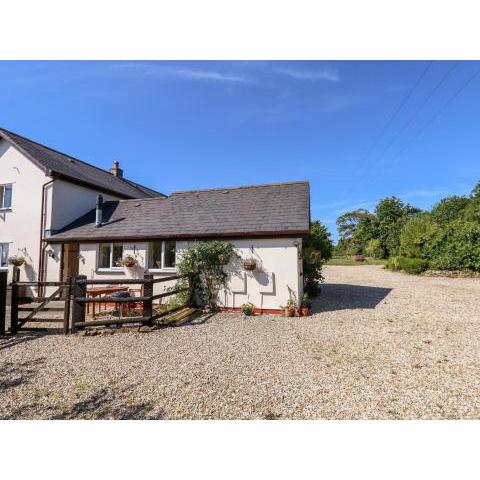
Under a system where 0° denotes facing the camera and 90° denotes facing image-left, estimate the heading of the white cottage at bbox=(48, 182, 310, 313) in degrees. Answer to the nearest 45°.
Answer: approximately 0°

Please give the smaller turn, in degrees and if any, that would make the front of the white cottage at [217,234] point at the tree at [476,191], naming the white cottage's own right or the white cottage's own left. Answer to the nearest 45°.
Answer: approximately 135° to the white cottage's own left

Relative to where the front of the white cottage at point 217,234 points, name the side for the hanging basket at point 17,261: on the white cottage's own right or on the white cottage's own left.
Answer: on the white cottage's own right

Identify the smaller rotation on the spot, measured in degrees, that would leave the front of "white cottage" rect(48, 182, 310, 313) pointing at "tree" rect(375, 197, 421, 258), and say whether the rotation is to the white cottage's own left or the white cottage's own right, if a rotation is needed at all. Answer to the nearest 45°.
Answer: approximately 135° to the white cottage's own left

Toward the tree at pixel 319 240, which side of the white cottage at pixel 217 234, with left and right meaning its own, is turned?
left

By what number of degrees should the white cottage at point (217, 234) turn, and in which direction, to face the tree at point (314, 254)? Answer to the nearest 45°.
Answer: approximately 90° to its left

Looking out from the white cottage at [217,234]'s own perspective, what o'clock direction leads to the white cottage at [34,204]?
the white cottage at [34,204] is roughly at 4 o'clock from the white cottage at [217,234].

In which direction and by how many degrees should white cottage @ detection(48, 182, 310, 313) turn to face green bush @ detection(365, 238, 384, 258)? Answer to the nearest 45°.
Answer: approximately 135° to its left

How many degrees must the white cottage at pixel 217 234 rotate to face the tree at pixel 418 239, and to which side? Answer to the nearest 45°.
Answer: approximately 135° to its left

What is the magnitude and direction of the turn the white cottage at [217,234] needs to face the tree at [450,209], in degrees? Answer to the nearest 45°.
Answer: approximately 135° to its left
